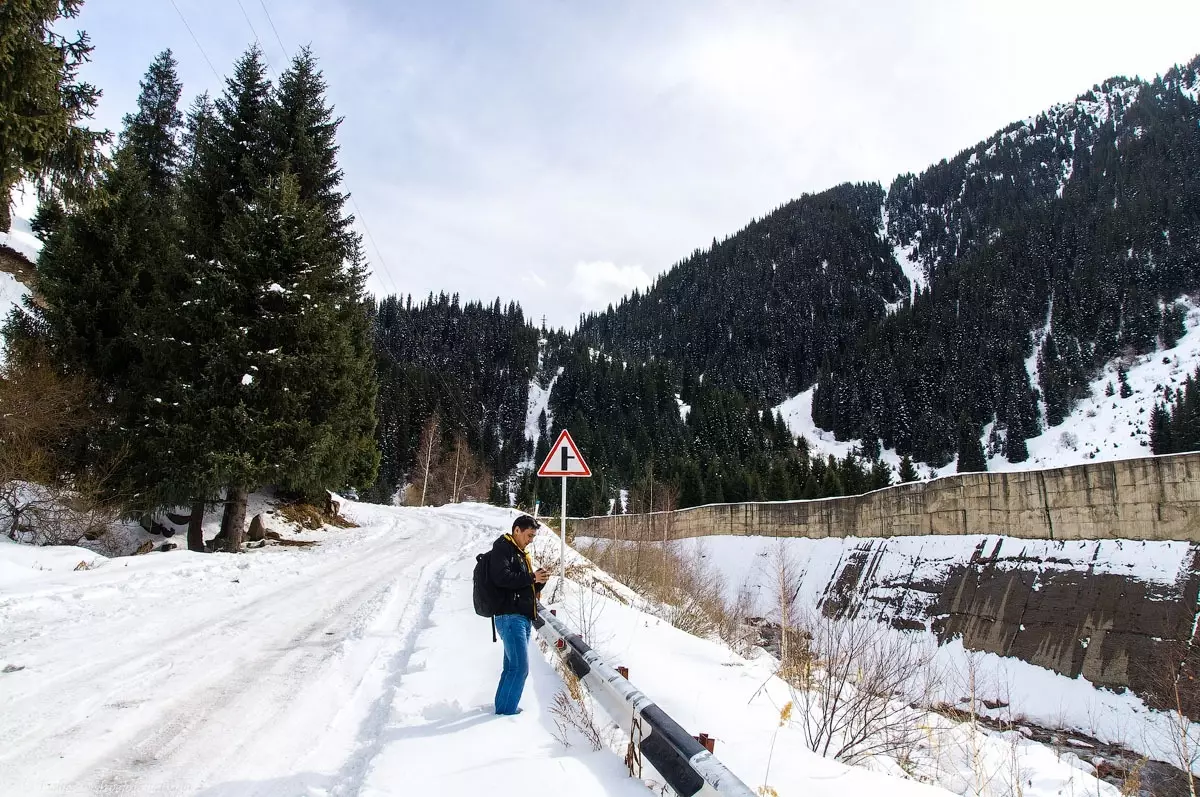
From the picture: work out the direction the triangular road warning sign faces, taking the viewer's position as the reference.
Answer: facing the viewer

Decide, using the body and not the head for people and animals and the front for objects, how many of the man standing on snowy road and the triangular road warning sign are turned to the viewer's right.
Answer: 1

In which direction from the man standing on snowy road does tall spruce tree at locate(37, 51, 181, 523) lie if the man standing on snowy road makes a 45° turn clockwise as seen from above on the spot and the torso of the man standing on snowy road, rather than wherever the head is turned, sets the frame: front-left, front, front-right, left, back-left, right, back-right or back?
back

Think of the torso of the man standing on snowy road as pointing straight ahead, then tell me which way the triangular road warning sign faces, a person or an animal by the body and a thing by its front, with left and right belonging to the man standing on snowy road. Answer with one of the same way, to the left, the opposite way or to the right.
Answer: to the right

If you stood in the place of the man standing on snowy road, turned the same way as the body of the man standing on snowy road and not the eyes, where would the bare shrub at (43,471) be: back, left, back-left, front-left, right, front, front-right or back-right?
back-left

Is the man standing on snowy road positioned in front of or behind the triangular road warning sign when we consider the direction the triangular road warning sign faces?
in front

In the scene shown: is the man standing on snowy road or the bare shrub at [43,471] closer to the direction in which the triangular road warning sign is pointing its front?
the man standing on snowy road

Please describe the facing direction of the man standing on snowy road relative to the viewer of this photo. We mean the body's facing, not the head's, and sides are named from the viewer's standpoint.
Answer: facing to the right of the viewer

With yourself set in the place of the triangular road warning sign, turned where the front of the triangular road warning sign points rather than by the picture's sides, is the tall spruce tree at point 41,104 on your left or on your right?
on your right

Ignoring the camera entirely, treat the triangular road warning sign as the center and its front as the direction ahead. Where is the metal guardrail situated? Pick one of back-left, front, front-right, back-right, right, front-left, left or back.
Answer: front

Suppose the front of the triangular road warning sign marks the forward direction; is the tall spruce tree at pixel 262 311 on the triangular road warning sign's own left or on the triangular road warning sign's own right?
on the triangular road warning sign's own right
